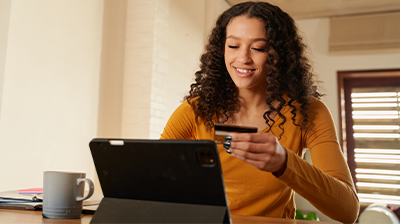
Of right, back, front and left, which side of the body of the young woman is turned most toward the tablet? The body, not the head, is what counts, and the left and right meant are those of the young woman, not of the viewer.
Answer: front

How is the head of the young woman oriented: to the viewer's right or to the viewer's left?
to the viewer's left

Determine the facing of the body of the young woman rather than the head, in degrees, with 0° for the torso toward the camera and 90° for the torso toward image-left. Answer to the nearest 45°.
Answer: approximately 0°

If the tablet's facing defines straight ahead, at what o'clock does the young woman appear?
The young woman is roughly at 1 o'clock from the tablet.

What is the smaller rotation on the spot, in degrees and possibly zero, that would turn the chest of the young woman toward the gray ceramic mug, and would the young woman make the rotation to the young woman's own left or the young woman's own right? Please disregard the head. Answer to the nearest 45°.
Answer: approximately 45° to the young woman's own right

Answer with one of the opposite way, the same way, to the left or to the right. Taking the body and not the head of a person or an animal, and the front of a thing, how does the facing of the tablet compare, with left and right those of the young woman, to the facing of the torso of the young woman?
the opposite way

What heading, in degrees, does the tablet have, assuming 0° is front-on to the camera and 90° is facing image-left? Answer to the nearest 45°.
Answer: approximately 180°

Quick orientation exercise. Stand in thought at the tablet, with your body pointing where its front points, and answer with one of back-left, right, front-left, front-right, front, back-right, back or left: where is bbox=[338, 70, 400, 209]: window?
front-right

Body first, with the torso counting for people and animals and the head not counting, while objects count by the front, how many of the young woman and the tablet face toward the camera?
1
